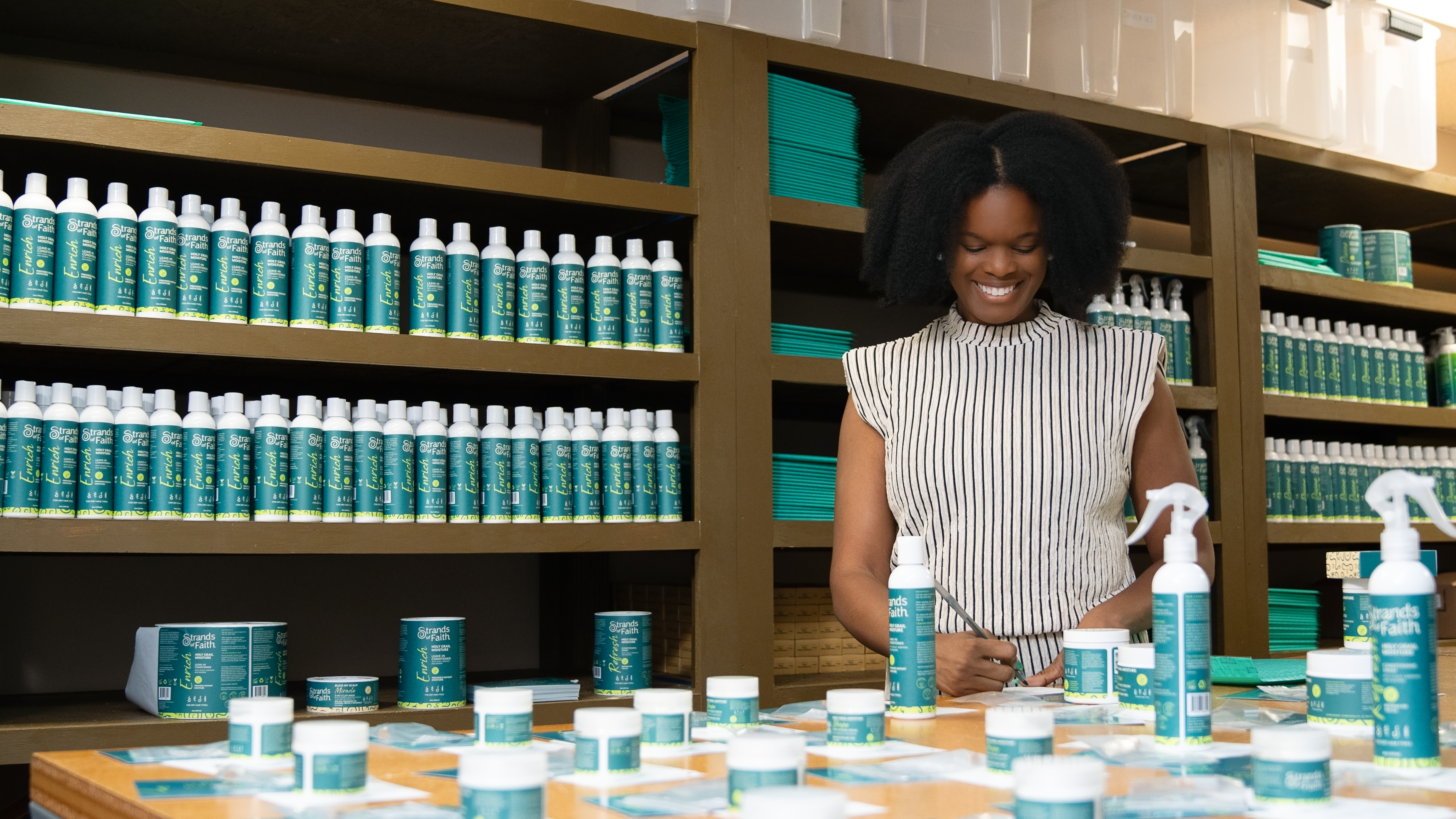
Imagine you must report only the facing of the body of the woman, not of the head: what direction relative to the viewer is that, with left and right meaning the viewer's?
facing the viewer

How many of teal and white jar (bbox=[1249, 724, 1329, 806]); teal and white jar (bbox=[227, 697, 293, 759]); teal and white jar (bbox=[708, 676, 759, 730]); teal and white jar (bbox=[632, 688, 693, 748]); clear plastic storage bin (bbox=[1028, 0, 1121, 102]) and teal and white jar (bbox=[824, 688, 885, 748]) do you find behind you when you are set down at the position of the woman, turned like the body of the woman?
1

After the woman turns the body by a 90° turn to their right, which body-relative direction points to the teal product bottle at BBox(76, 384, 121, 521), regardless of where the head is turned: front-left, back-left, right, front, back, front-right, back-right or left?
front

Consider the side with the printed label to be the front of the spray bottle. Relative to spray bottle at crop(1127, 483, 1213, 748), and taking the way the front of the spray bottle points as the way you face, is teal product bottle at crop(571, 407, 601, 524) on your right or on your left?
on your right

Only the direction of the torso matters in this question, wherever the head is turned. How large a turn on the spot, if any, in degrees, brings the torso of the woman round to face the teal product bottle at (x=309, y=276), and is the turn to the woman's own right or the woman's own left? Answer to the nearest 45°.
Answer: approximately 90° to the woman's own right

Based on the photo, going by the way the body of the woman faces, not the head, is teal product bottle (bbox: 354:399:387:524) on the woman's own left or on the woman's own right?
on the woman's own right

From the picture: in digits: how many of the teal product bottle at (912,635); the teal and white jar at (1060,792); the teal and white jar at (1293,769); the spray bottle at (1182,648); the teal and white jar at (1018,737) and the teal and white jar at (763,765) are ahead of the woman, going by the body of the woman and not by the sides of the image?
6

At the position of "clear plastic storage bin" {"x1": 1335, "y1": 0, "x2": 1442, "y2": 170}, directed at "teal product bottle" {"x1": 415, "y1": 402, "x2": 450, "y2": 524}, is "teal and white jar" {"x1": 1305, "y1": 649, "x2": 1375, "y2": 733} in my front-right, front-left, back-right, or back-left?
front-left

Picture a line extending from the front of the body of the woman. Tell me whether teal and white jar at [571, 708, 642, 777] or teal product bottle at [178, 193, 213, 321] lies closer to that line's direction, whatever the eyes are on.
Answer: the teal and white jar
